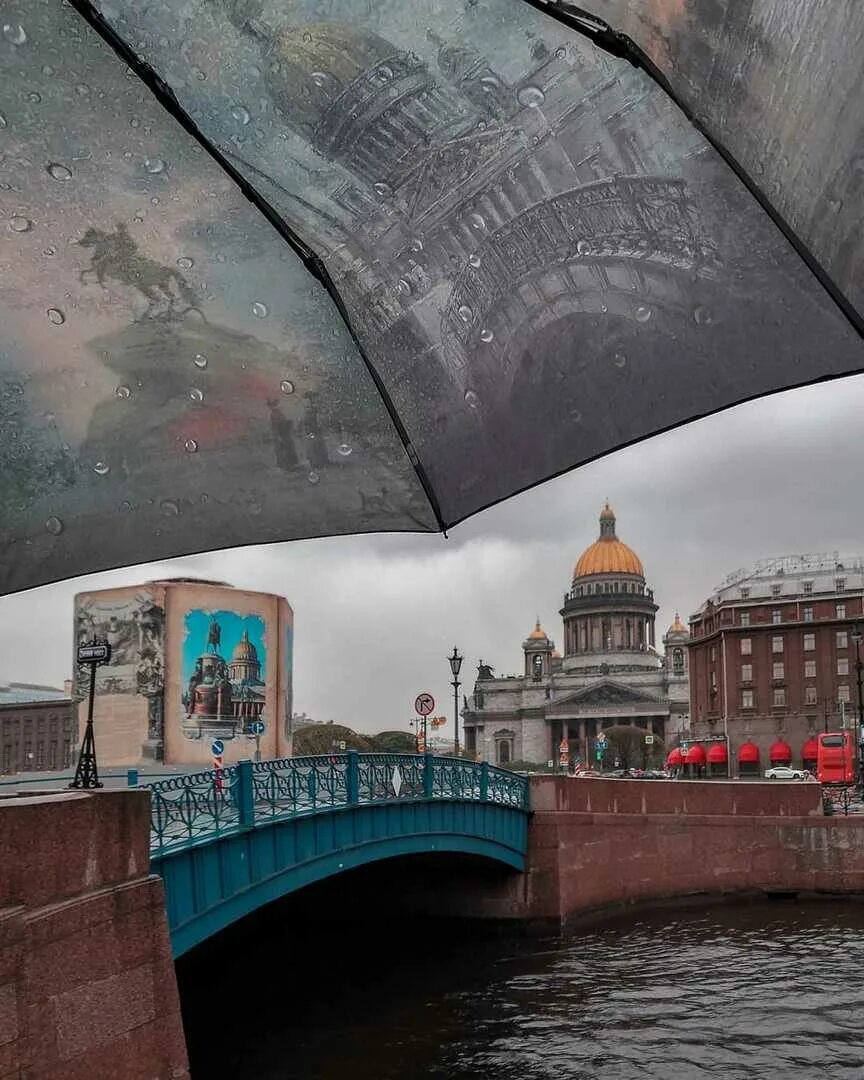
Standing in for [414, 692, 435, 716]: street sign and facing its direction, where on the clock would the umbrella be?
The umbrella is roughly at 12 o'clock from the street sign.

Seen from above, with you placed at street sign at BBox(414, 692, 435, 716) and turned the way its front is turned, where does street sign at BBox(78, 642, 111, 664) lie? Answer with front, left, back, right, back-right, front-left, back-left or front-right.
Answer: front-right

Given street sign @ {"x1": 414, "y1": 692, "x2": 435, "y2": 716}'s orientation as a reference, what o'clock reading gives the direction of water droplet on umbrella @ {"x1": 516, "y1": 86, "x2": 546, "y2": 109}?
The water droplet on umbrella is roughly at 12 o'clock from the street sign.

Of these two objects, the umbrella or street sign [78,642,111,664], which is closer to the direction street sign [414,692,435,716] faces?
the umbrella

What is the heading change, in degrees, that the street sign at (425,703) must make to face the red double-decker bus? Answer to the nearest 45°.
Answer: approximately 135° to its left

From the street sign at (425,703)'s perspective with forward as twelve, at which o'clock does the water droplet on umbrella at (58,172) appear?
The water droplet on umbrella is roughly at 12 o'clock from the street sign.

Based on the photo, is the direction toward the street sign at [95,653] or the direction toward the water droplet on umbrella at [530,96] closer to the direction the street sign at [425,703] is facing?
the water droplet on umbrella

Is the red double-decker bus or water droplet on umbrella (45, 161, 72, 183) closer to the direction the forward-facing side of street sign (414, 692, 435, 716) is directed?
the water droplet on umbrella

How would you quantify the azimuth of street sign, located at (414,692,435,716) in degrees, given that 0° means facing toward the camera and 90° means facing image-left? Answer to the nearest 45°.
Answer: approximately 0°
